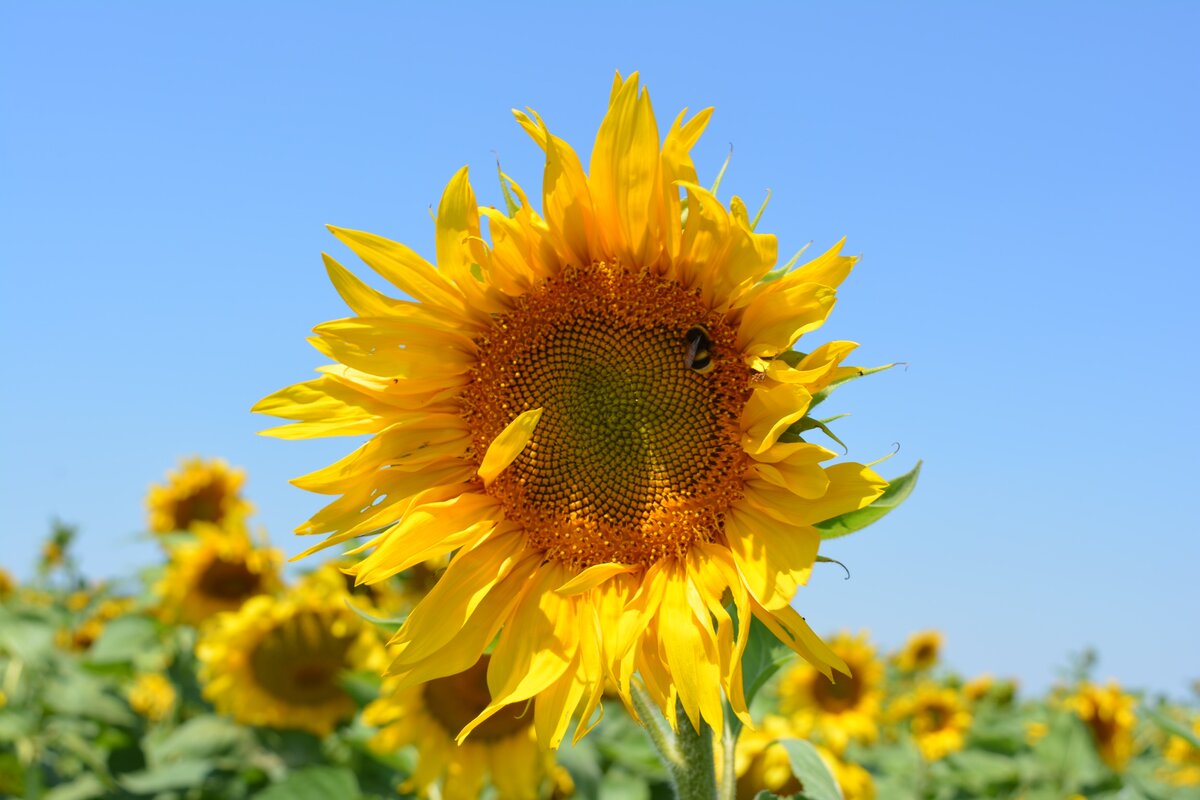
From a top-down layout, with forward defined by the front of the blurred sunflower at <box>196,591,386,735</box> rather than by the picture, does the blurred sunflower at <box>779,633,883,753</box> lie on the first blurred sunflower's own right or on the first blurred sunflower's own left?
on the first blurred sunflower's own left

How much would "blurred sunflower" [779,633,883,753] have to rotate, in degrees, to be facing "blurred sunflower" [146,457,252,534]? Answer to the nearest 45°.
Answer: approximately 90° to its right

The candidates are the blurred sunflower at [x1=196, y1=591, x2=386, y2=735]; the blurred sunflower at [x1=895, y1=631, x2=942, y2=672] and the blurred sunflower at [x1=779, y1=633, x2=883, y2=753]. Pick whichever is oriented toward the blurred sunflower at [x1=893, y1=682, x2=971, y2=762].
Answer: the blurred sunflower at [x1=895, y1=631, x2=942, y2=672]

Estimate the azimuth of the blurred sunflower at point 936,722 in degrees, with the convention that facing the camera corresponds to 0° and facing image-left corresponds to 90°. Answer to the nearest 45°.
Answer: approximately 0°

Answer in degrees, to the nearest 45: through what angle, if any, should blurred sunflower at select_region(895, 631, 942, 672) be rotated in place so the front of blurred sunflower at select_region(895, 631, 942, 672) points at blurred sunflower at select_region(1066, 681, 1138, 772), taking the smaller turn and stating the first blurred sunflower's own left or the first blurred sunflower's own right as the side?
0° — it already faces it

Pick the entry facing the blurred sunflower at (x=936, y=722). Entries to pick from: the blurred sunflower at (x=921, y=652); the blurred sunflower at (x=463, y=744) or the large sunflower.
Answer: the blurred sunflower at (x=921, y=652)

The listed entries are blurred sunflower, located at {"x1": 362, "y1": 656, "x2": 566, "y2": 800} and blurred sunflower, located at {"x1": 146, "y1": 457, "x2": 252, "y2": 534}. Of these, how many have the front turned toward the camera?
2

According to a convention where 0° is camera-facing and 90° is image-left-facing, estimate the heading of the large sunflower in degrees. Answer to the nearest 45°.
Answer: approximately 0°

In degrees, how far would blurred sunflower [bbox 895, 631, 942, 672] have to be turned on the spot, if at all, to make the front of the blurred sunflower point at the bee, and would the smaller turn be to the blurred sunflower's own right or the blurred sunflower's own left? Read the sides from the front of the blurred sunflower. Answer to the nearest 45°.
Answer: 0° — it already faces it
